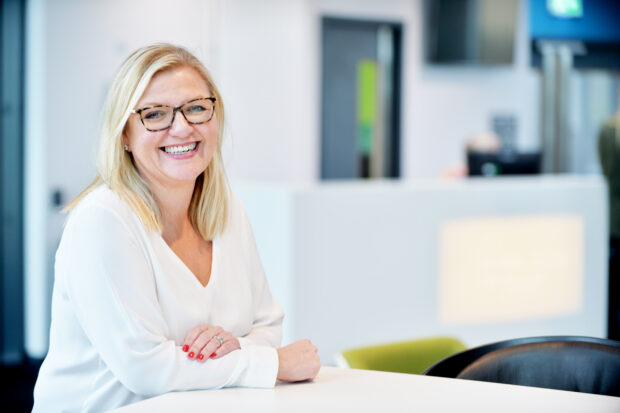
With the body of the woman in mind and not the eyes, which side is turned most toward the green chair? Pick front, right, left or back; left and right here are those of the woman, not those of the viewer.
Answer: left

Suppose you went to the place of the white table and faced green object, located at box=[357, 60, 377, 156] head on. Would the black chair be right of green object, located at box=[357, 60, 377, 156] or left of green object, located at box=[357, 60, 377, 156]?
right

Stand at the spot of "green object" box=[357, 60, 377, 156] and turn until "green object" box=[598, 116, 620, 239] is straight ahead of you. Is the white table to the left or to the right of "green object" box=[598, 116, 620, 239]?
right

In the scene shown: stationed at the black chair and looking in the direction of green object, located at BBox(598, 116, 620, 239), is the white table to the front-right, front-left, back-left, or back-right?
back-left

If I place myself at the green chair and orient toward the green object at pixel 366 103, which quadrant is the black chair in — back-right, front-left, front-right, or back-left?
back-right

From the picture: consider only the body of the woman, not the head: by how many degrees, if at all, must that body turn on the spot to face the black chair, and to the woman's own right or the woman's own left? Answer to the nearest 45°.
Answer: approximately 45° to the woman's own left

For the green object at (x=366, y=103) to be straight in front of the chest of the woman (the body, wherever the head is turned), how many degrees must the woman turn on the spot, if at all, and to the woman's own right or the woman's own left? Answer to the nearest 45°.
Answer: approximately 135° to the woman's own left

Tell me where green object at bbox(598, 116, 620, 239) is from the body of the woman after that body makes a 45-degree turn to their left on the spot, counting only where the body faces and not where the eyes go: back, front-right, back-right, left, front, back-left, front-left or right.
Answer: front-left

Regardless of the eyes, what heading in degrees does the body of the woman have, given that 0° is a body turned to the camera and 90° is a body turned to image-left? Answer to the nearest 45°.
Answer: approximately 315°
